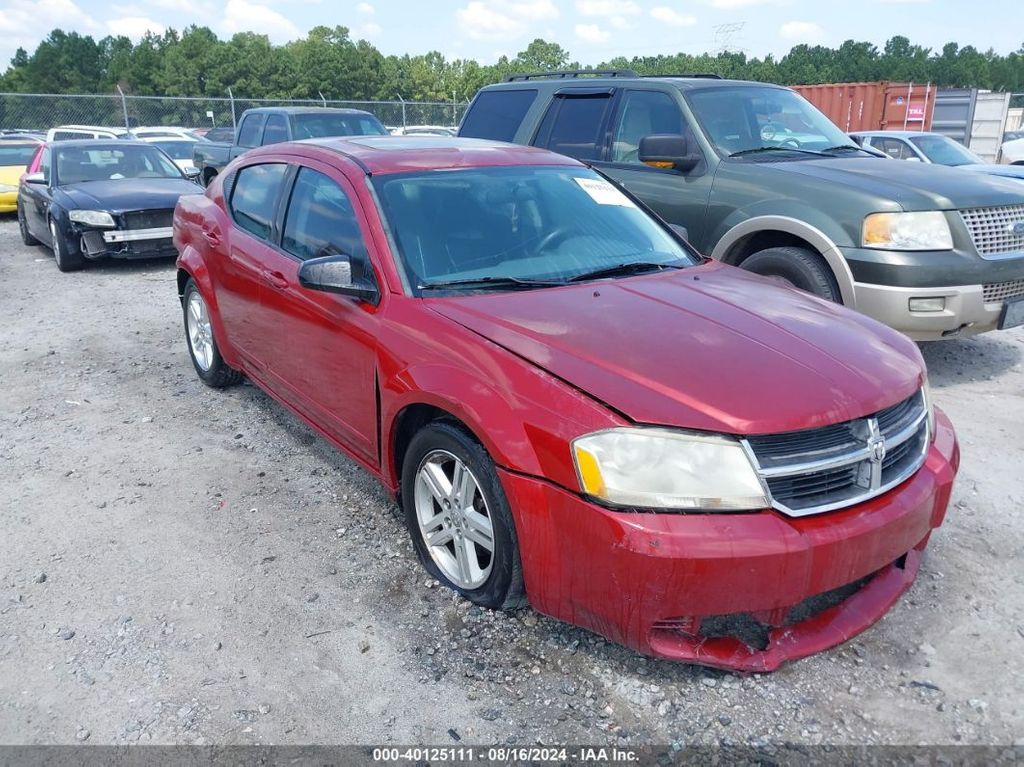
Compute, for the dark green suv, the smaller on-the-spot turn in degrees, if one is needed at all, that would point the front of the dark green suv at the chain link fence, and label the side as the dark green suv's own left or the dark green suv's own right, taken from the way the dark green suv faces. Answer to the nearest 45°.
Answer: approximately 180°

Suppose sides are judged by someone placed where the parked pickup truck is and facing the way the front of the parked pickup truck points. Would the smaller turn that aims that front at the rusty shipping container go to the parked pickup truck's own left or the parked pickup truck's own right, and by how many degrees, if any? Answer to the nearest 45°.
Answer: approximately 90° to the parked pickup truck's own left

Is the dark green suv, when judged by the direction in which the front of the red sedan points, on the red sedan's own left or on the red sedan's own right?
on the red sedan's own left

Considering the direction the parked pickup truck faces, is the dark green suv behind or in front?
in front

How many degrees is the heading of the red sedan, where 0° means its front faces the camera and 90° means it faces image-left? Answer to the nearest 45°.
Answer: approximately 315°

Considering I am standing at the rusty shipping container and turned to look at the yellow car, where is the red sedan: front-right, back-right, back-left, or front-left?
front-left

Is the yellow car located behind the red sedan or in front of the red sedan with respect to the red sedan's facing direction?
behind

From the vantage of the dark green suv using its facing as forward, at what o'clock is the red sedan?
The red sedan is roughly at 2 o'clock from the dark green suv.

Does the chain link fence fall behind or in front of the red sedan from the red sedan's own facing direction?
behind

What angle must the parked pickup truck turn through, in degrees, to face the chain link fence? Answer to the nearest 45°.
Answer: approximately 135° to its left

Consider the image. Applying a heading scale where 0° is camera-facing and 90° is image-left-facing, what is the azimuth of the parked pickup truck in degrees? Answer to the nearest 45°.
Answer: approximately 315°

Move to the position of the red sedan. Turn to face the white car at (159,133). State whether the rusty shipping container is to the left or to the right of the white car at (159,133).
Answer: right
